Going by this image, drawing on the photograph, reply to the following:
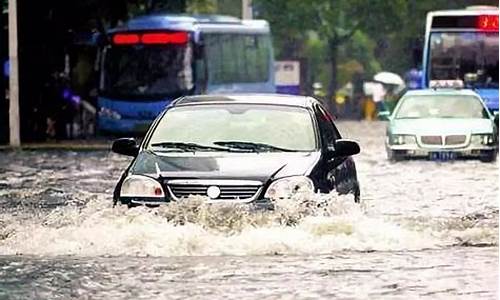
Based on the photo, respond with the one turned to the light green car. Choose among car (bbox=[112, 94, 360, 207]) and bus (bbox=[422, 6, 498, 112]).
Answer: the bus

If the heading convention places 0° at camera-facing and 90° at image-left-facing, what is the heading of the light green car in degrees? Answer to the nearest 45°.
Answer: approximately 0°

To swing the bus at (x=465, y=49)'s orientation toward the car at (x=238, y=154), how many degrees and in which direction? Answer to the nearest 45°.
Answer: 0° — it already faces it

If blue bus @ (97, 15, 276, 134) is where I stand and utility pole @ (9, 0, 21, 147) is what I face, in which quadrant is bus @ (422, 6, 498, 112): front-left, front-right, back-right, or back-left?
back-left

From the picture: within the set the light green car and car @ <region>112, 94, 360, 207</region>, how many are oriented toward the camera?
2

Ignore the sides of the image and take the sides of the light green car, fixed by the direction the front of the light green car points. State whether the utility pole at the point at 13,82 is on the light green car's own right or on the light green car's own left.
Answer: on the light green car's own right

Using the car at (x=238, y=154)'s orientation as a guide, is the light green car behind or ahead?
behind

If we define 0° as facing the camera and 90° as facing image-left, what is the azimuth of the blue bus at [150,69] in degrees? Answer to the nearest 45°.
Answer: approximately 45°

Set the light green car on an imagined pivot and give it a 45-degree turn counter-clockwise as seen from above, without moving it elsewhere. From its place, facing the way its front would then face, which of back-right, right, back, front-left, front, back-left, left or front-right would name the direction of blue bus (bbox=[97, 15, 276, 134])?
back
